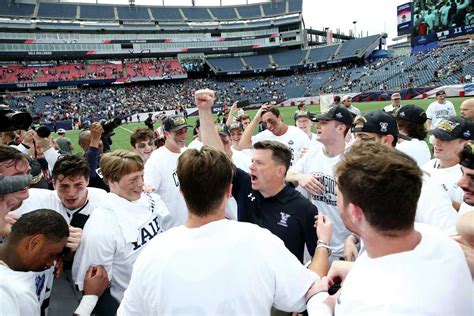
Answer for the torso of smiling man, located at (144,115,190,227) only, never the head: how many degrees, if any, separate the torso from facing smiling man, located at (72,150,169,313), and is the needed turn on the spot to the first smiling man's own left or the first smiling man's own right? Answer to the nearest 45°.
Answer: approximately 45° to the first smiling man's own right

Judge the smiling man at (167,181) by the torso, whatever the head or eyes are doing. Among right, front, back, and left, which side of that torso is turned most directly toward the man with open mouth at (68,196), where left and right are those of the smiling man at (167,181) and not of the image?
right

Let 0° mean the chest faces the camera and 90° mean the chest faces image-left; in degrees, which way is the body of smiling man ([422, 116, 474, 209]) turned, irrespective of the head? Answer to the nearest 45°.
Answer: approximately 45°

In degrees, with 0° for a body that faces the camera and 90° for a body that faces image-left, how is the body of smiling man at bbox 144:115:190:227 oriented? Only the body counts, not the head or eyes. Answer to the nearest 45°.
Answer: approximately 315°

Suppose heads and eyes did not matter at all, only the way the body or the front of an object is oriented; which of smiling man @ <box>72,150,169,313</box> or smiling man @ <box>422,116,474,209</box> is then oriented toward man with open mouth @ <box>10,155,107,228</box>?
smiling man @ <box>422,116,474,209</box>

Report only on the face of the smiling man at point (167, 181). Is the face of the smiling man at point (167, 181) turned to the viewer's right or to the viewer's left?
to the viewer's right

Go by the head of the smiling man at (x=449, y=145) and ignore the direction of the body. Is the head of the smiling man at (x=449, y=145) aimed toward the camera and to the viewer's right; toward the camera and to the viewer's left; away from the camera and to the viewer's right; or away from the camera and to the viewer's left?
toward the camera and to the viewer's left

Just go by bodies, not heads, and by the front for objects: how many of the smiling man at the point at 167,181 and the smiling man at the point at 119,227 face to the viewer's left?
0

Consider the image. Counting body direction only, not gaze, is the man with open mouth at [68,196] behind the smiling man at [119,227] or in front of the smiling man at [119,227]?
behind

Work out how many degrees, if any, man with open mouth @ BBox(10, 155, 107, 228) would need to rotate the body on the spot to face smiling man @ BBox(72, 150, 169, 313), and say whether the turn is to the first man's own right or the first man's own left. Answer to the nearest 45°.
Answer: approximately 45° to the first man's own left

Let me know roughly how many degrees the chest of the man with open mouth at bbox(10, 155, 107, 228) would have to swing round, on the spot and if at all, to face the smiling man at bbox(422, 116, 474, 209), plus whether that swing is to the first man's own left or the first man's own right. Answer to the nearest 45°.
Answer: approximately 45° to the first man's own left
